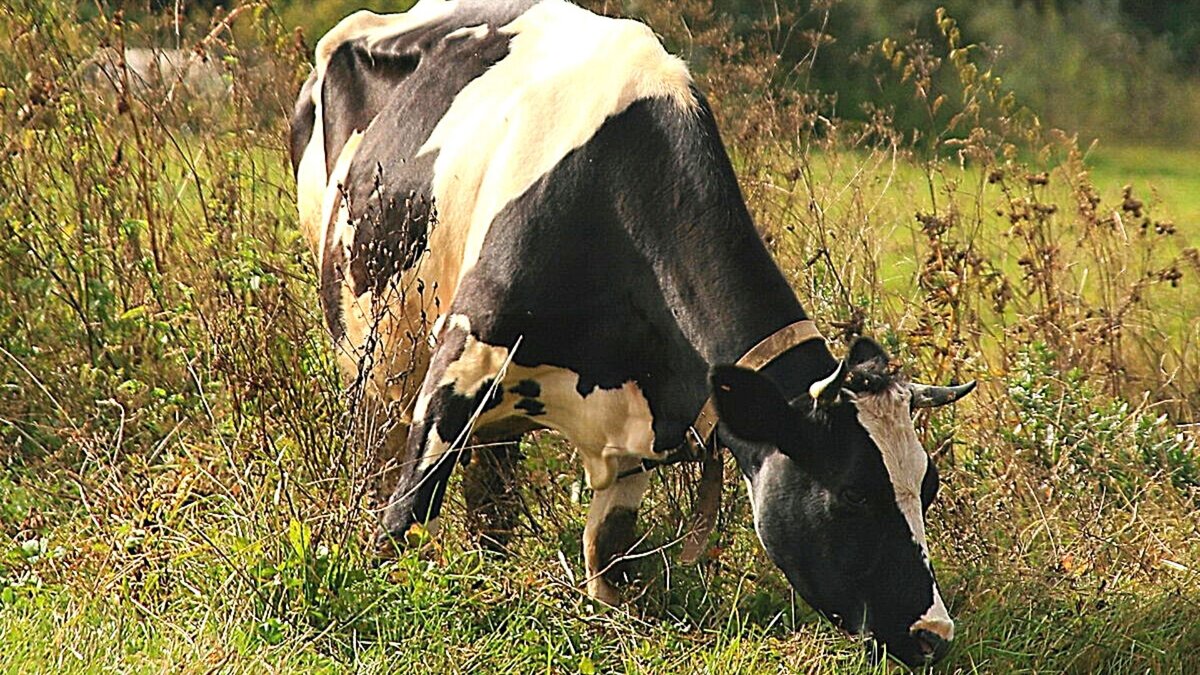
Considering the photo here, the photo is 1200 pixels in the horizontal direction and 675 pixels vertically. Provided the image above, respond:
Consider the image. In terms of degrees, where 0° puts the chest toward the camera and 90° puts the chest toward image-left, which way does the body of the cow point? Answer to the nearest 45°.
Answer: approximately 315°
